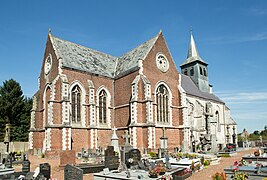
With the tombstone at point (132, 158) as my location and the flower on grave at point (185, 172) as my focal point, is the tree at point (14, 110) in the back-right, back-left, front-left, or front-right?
back-left
